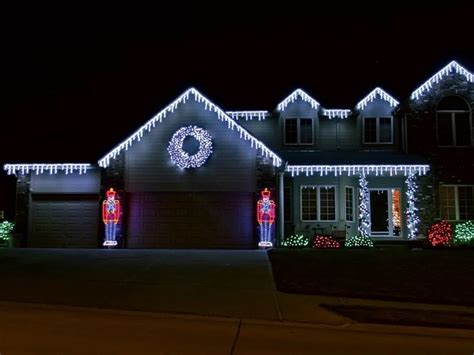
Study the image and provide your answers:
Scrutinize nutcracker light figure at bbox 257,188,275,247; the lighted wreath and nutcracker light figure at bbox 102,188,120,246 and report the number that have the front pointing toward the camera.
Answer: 3

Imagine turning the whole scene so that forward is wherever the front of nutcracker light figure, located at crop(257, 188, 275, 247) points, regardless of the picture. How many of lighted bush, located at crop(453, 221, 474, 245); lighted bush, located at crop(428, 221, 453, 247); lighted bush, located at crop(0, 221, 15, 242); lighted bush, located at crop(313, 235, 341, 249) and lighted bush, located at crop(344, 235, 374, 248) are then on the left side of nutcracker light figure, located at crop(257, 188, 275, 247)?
4

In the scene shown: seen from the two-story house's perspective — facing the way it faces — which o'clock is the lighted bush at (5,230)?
The lighted bush is roughly at 3 o'clock from the two-story house.

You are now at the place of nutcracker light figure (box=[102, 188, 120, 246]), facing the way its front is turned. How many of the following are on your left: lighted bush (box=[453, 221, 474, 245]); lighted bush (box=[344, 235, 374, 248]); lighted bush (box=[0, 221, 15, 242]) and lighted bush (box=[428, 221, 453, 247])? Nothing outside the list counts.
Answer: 3

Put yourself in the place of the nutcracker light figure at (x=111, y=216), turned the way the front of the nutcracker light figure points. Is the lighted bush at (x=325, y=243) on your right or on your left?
on your left

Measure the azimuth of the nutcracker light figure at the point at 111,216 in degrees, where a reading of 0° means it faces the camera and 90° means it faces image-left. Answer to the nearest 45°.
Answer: approximately 0°

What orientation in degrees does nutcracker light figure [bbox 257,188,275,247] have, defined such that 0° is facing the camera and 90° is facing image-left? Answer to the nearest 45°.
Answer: approximately 0°

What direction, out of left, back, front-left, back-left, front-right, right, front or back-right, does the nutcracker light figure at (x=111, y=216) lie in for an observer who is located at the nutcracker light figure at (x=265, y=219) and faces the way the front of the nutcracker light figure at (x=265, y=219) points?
right

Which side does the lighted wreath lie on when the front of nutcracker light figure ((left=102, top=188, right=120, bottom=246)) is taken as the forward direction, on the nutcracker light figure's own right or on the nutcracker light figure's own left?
on the nutcracker light figure's own left

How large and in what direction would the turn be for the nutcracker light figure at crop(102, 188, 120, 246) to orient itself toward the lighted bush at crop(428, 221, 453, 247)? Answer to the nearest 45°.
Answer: approximately 90° to its left

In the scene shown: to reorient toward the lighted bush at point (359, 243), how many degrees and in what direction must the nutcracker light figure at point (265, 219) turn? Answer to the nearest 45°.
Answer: approximately 90° to its left
